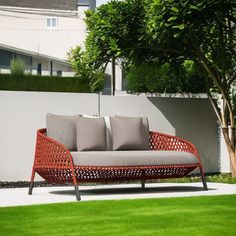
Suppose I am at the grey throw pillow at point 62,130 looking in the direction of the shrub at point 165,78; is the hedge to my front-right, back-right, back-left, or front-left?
front-left

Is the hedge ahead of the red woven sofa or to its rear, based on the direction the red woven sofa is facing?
to the rear

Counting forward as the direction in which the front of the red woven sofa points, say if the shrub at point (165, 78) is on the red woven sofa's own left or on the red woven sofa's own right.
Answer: on the red woven sofa's own left

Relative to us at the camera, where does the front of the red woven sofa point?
facing the viewer and to the right of the viewer

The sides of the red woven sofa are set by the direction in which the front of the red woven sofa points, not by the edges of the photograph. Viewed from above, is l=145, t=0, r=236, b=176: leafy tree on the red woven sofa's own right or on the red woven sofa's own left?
on the red woven sofa's own left
